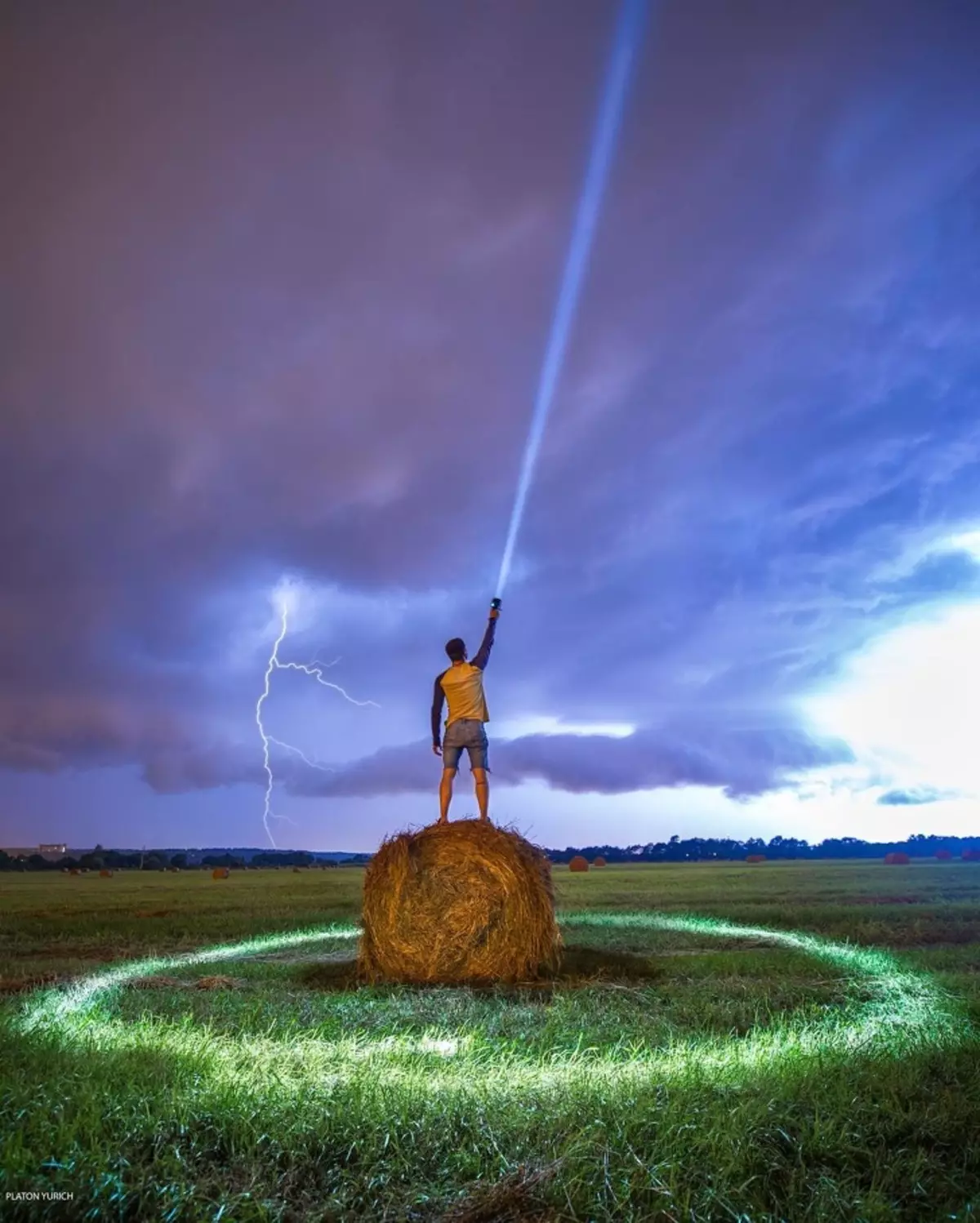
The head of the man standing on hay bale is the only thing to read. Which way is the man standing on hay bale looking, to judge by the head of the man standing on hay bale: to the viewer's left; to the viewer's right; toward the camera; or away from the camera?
away from the camera

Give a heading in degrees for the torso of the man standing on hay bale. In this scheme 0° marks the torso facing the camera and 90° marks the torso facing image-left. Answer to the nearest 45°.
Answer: approximately 180°
